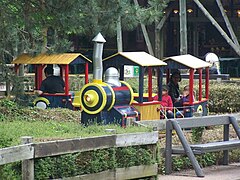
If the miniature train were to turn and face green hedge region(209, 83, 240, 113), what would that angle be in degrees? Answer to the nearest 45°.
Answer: approximately 180°

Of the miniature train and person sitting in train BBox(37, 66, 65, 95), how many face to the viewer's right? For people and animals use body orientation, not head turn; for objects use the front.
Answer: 0

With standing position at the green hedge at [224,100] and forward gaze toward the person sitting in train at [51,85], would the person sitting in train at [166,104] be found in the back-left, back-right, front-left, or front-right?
front-left

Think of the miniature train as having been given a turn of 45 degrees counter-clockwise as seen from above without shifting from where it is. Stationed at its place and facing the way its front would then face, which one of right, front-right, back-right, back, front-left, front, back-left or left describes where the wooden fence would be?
front

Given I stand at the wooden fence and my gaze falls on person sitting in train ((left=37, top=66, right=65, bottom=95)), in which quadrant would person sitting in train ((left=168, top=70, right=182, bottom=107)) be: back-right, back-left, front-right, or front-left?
front-right

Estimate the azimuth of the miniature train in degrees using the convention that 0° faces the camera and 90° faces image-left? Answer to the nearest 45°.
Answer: approximately 45°
